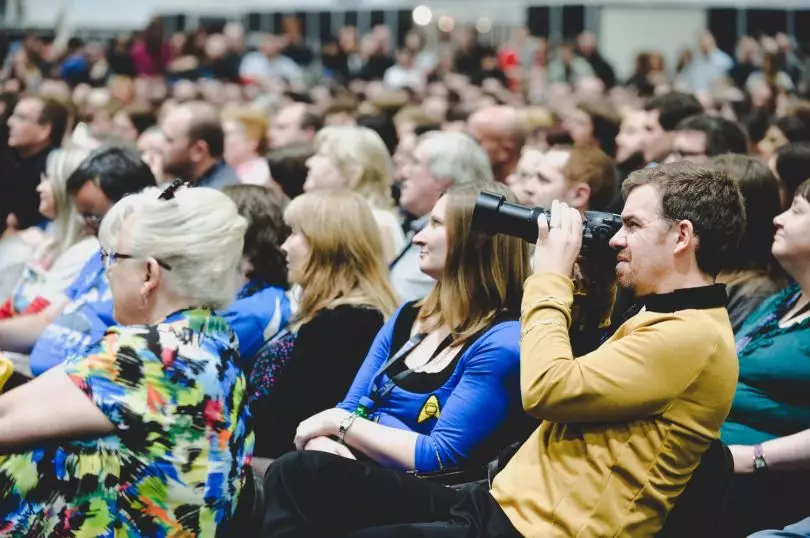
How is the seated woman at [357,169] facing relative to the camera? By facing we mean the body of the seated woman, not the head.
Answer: to the viewer's left

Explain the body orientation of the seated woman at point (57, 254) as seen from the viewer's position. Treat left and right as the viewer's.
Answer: facing to the left of the viewer

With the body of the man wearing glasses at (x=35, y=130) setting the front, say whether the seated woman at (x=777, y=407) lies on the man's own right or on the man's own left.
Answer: on the man's own left

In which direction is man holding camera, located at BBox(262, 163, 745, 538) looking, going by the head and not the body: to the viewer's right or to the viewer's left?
to the viewer's left

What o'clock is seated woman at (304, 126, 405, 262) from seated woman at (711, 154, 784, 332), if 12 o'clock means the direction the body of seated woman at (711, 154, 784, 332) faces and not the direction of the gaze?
seated woman at (304, 126, 405, 262) is roughly at 1 o'clock from seated woman at (711, 154, 784, 332).

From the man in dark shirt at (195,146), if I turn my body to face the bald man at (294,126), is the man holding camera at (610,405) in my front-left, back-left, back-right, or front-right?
back-right

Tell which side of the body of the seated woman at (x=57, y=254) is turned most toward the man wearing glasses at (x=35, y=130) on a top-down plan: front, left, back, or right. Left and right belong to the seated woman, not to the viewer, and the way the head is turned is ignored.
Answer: right

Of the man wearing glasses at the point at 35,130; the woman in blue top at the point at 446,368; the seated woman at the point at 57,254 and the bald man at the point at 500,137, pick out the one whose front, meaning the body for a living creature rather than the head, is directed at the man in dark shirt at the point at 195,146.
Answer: the bald man

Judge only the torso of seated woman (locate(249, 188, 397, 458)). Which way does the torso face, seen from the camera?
to the viewer's left

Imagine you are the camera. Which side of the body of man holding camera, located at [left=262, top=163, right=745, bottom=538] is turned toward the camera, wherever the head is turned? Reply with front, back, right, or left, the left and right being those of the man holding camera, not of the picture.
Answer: left

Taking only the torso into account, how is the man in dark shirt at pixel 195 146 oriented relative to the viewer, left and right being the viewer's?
facing to the left of the viewer

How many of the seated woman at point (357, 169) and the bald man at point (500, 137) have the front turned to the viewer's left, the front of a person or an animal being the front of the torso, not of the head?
2

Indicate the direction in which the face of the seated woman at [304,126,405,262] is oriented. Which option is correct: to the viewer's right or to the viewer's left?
to the viewer's left
